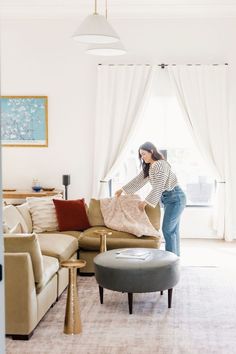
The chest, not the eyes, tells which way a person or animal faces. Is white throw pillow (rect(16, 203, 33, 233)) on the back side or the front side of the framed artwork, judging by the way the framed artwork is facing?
on the front side

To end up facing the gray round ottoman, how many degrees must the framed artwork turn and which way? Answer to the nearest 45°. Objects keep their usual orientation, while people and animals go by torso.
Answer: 0° — it already faces it

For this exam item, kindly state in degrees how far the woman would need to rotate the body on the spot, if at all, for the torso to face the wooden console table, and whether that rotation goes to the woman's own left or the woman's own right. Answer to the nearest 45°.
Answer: approximately 45° to the woman's own right

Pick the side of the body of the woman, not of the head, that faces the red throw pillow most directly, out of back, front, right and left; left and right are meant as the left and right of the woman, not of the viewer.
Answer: front

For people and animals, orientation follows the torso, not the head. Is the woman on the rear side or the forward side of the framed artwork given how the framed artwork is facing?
on the forward side

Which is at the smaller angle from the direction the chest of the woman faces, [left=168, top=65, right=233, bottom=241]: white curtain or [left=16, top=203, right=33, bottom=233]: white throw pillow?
the white throw pillow

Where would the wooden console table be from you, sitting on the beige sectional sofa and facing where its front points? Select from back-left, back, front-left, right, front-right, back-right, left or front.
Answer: back-left

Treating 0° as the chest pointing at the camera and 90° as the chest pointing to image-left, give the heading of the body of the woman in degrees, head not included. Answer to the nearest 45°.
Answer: approximately 90°

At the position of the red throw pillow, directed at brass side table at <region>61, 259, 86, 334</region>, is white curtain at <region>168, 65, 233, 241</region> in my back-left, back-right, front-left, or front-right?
back-left

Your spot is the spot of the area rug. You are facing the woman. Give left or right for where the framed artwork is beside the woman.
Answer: left

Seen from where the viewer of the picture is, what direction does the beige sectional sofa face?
facing the viewer and to the right of the viewer
